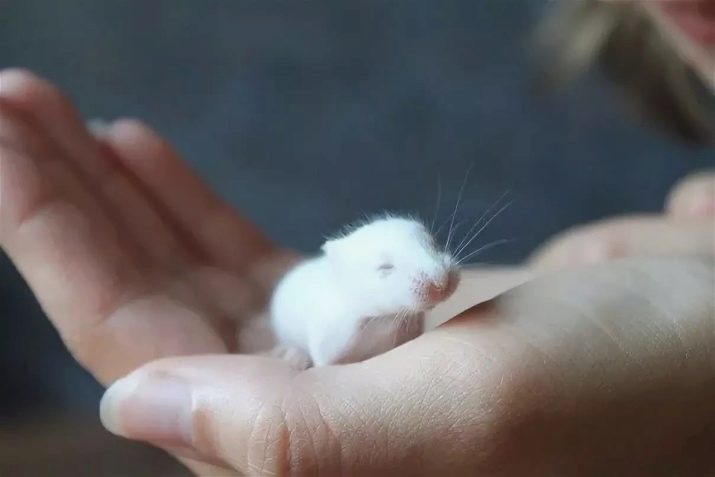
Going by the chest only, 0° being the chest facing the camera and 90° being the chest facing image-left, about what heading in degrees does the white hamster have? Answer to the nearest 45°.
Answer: approximately 270°
